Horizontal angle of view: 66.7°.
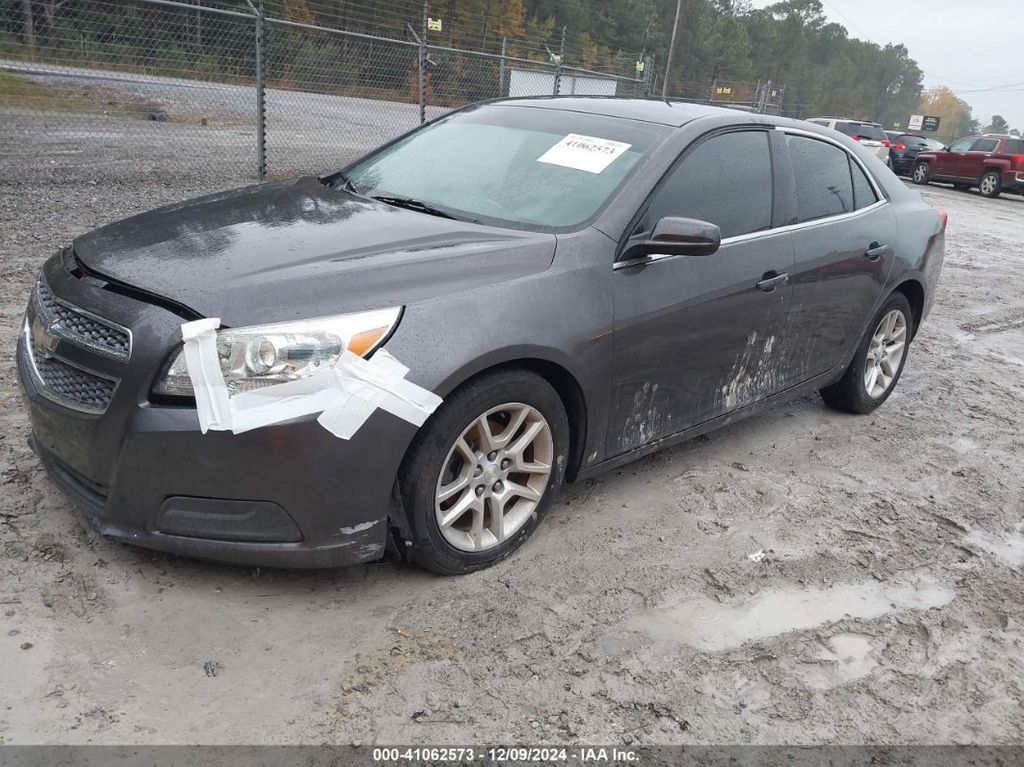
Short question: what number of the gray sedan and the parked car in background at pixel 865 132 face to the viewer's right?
0

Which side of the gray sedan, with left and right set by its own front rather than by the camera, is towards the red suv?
back

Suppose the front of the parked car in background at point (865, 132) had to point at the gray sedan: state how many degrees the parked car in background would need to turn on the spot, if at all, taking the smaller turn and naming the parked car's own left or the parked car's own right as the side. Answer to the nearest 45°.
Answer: approximately 135° to the parked car's own left

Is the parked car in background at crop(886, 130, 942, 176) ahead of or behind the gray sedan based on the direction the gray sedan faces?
behind

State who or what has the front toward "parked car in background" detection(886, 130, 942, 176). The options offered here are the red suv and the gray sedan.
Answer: the red suv

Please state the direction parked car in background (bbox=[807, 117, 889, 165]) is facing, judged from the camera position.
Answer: facing away from the viewer and to the left of the viewer

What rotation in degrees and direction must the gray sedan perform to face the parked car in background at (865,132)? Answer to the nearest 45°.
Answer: approximately 180°

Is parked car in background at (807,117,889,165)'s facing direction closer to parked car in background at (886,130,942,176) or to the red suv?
the parked car in background

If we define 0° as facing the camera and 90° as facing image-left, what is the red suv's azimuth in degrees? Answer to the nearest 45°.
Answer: approximately 135°

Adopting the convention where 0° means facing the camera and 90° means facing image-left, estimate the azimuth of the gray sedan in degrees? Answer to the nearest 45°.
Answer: approximately 45°

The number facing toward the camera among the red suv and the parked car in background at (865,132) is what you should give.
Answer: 0
